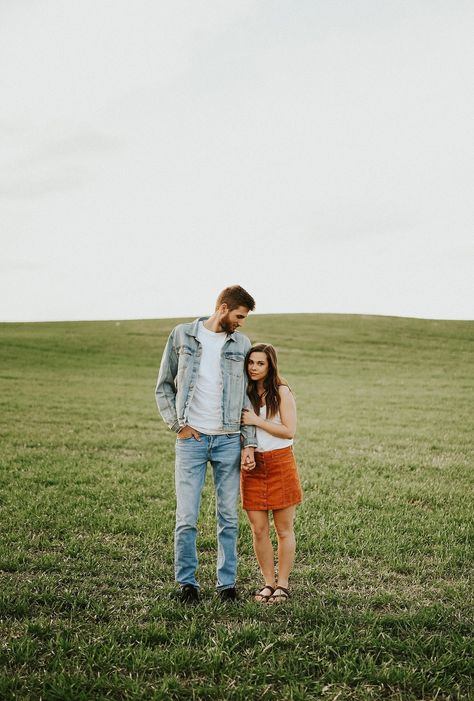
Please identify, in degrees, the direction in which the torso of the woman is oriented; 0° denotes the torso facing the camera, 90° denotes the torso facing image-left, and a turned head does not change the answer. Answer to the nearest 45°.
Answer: approximately 45°

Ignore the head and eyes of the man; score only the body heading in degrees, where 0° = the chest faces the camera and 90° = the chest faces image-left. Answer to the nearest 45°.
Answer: approximately 0°

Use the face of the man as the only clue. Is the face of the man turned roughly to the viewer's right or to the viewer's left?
to the viewer's right
